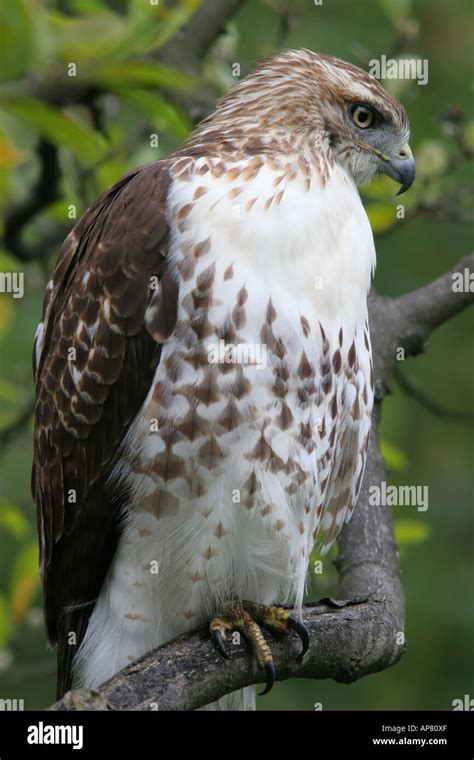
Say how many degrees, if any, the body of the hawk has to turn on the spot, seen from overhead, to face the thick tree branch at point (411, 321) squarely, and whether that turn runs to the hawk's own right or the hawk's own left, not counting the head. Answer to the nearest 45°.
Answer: approximately 90° to the hawk's own left

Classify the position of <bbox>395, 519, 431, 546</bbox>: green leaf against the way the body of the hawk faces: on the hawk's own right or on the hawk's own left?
on the hawk's own left

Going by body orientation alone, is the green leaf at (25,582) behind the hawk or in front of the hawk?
behind

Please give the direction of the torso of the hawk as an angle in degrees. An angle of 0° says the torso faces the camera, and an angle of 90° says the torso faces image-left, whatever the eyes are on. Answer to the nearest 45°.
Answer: approximately 315°
